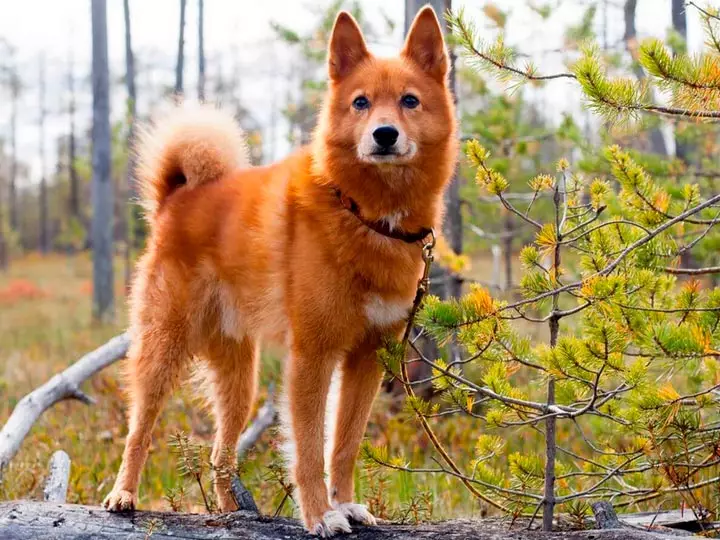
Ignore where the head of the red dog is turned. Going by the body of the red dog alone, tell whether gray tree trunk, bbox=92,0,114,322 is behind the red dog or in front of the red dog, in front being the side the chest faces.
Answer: behind

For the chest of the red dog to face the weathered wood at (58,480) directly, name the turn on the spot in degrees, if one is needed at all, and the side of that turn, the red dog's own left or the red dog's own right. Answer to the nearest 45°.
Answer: approximately 135° to the red dog's own right

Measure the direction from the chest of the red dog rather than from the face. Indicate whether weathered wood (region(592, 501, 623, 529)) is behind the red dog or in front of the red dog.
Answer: in front

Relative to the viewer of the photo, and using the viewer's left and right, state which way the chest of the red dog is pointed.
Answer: facing the viewer and to the right of the viewer

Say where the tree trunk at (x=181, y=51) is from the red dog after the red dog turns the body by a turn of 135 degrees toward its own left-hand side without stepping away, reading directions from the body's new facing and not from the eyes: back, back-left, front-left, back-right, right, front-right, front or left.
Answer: front

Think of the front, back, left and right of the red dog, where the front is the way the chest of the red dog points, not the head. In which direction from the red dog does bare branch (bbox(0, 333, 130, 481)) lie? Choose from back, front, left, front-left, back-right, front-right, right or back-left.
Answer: back

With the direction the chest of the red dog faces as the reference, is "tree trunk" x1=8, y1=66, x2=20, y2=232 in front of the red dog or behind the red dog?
behind

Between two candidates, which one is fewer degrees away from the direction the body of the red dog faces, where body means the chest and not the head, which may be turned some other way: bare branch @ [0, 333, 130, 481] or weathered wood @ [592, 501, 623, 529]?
the weathered wood

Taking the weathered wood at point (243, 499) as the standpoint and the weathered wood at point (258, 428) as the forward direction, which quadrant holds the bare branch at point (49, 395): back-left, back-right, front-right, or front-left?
front-left

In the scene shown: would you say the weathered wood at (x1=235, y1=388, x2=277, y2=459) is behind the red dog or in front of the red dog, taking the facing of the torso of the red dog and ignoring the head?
behind

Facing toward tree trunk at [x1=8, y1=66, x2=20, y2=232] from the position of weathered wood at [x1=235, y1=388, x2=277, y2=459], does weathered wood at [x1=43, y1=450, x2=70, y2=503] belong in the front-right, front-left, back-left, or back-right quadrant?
back-left
